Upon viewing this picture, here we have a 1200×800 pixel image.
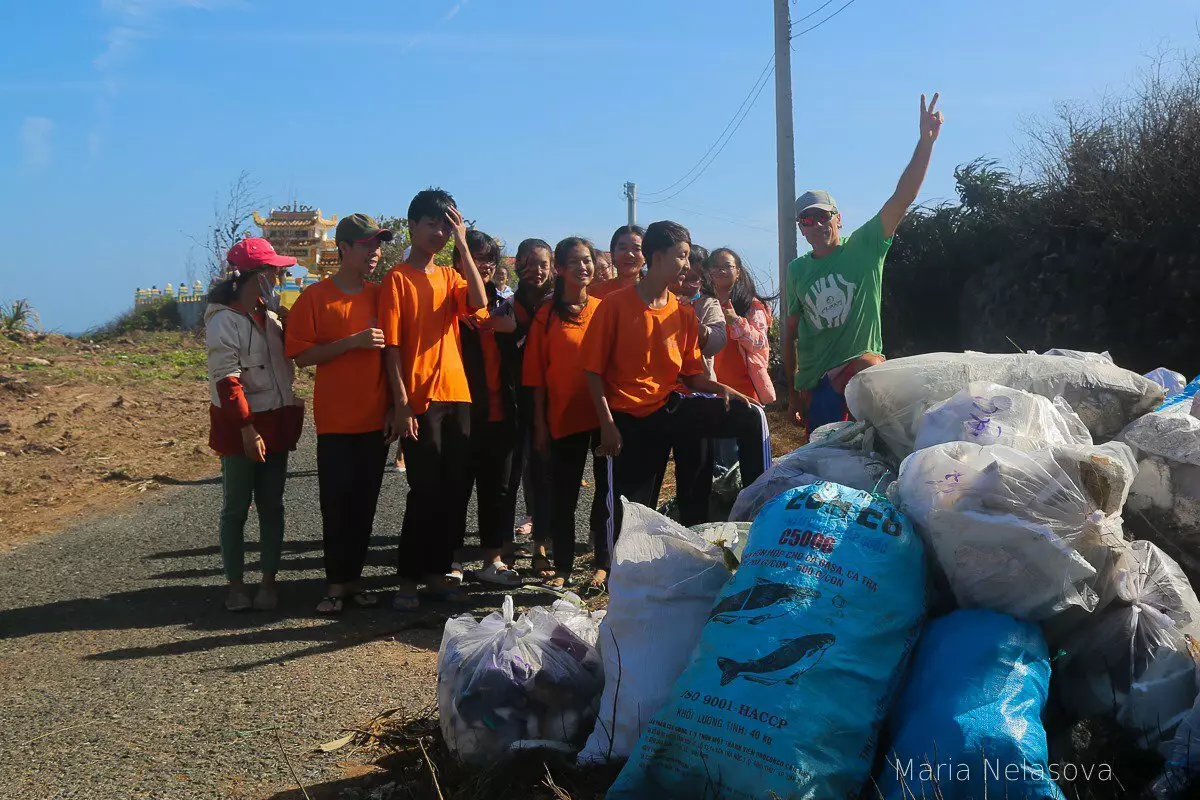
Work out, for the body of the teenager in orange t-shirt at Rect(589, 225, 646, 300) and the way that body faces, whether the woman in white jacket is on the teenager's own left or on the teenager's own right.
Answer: on the teenager's own right

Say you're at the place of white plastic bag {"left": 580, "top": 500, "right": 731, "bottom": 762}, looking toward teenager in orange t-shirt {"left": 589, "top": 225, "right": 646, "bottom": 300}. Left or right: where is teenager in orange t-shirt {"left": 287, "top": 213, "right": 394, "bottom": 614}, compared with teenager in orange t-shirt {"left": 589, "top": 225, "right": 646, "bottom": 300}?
left

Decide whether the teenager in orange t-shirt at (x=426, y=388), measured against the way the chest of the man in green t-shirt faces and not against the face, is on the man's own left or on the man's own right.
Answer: on the man's own right

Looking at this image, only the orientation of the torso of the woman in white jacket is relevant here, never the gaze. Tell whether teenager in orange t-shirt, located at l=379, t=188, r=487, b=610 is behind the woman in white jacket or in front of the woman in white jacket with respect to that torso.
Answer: in front

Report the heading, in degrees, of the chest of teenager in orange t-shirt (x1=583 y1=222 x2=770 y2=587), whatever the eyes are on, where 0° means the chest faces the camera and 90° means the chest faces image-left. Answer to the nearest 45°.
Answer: approximately 315°

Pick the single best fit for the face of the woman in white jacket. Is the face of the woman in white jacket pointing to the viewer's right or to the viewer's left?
to the viewer's right

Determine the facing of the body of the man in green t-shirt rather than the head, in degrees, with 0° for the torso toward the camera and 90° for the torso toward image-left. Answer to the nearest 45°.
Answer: approximately 0°

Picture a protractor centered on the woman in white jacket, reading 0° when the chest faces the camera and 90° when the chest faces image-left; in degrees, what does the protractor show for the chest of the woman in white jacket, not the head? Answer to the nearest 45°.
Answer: approximately 315°

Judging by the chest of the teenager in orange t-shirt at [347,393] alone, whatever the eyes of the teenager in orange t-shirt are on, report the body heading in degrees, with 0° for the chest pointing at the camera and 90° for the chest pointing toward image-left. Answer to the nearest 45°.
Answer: approximately 315°
